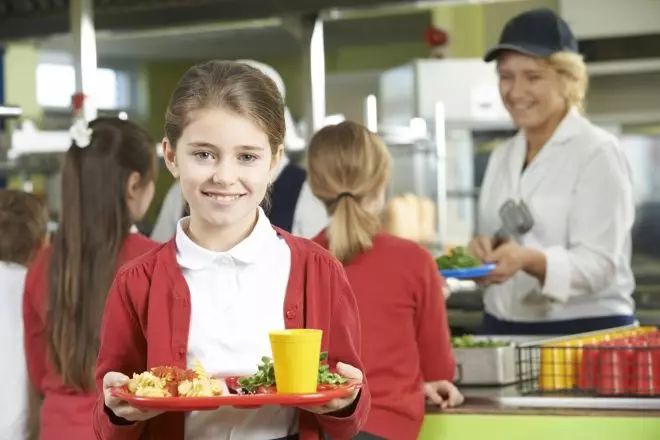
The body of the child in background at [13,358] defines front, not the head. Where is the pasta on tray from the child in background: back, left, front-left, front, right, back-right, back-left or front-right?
back

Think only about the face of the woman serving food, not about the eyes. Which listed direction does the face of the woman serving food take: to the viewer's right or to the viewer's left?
to the viewer's left

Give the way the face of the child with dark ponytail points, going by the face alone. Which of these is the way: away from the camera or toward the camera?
away from the camera

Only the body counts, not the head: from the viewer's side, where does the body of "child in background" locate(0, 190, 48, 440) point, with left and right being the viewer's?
facing away from the viewer

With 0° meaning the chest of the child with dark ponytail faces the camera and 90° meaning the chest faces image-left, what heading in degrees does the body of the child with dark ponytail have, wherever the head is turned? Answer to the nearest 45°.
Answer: approximately 225°

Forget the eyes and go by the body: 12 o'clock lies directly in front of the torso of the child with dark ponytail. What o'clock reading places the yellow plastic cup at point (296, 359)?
The yellow plastic cup is roughly at 4 o'clock from the child with dark ponytail.

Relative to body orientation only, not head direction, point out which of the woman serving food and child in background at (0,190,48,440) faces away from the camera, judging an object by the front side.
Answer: the child in background

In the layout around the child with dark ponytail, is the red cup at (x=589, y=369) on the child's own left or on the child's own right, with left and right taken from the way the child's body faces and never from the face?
on the child's own right

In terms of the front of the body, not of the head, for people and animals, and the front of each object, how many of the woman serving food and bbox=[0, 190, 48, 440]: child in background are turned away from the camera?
1

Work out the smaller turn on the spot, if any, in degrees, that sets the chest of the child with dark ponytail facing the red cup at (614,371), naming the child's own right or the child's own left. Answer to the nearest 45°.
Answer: approximately 45° to the child's own right
